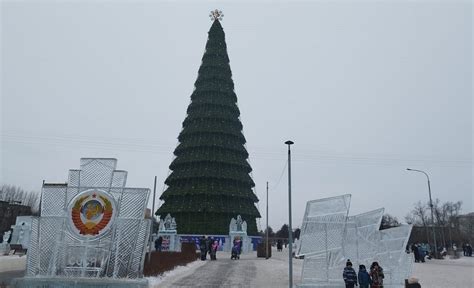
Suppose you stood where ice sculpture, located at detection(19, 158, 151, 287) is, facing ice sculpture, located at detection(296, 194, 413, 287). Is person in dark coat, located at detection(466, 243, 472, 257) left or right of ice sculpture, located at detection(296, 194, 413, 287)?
left

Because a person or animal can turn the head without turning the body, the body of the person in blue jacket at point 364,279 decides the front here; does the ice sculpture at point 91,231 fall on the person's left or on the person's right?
on the person's left

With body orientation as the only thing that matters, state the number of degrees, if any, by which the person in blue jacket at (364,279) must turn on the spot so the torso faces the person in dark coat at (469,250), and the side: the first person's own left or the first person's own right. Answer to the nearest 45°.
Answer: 0° — they already face them

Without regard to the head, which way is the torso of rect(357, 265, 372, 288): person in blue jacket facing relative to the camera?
away from the camera

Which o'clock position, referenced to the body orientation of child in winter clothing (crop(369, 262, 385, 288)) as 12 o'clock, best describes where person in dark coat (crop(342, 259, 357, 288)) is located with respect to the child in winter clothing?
The person in dark coat is roughly at 3 o'clock from the child in winter clothing.

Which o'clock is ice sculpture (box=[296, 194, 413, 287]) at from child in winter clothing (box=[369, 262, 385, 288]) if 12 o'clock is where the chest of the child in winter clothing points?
The ice sculpture is roughly at 5 o'clock from the child in winter clothing.

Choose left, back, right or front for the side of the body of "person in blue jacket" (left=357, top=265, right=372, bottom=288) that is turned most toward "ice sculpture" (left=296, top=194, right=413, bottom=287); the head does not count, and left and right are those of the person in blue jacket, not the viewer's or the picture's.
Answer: back
